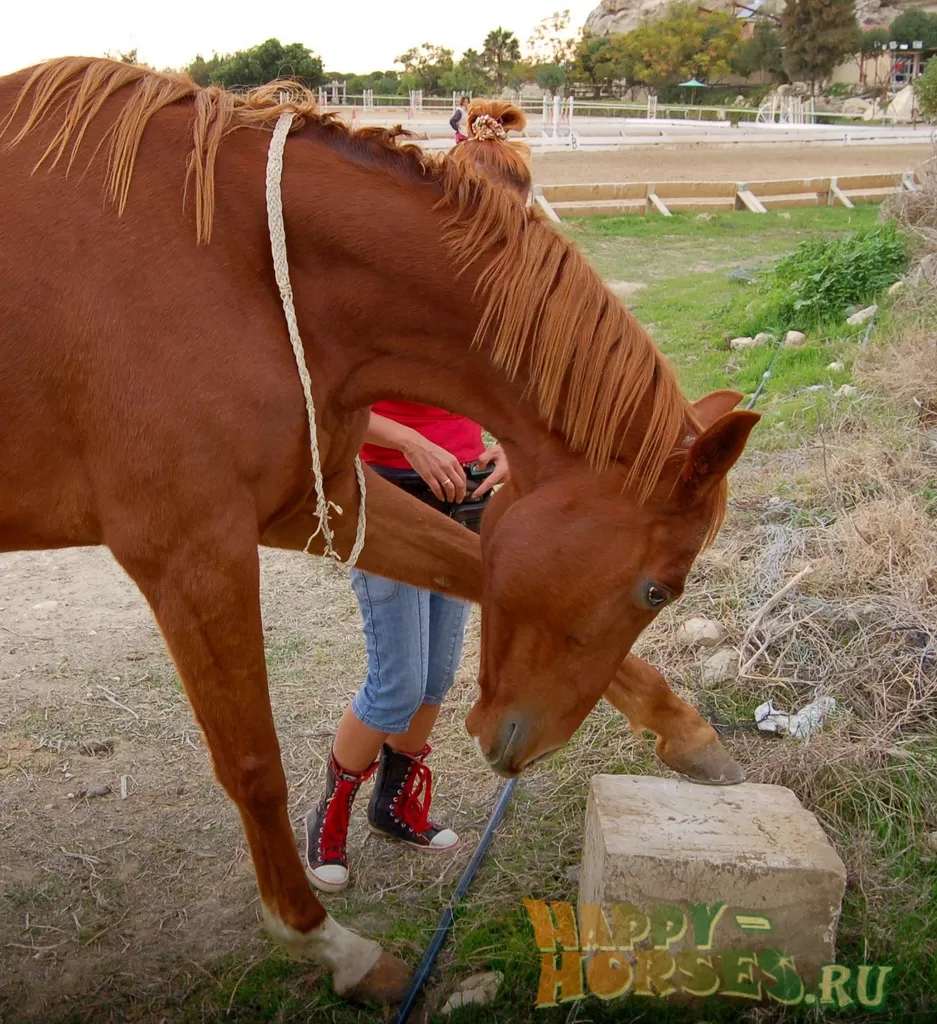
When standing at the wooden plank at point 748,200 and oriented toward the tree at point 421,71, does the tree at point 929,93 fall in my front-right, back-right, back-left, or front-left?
front-right

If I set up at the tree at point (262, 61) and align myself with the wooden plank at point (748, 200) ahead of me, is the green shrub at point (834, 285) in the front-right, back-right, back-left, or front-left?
front-right

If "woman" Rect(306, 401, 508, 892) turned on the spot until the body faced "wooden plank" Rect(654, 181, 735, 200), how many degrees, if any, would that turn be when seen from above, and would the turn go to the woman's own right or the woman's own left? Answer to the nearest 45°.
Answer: approximately 135° to the woman's own left

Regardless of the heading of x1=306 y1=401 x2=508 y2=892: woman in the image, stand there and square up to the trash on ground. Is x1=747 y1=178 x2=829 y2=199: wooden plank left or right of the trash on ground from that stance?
left

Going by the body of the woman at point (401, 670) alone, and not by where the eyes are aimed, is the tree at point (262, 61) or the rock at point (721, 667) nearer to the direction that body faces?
the rock

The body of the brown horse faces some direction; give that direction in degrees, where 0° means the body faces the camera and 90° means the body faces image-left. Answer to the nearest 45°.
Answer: approximately 270°

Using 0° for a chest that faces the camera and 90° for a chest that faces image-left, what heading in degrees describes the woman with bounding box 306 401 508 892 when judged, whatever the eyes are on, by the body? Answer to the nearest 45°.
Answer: approximately 315°

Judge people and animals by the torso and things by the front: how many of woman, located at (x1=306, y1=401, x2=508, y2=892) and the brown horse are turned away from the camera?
0
